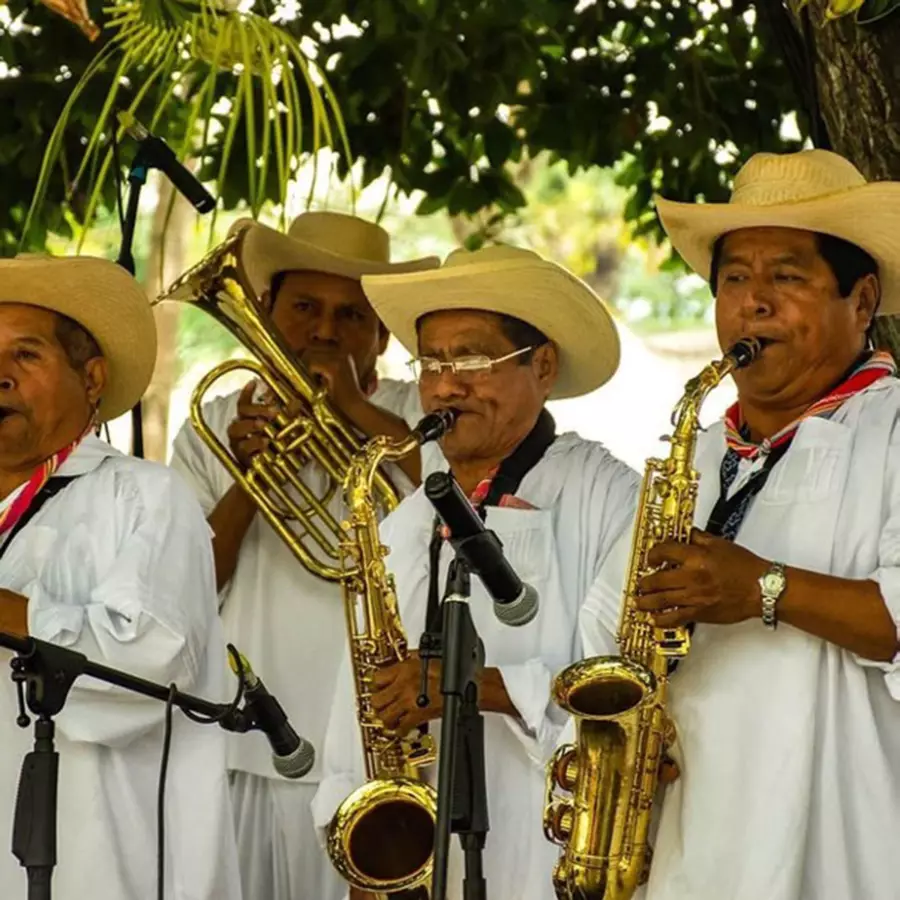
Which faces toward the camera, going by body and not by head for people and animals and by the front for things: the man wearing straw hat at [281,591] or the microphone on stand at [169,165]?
the man wearing straw hat

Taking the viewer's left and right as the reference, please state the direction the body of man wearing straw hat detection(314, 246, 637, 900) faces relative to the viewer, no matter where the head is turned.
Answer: facing the viewer and to the left of the viewer

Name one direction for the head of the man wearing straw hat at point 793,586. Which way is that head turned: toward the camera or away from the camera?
toward the camera

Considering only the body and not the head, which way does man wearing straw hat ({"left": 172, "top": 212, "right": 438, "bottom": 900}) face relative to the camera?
toward the camera

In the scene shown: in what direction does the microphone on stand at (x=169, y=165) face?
to the viewer's right

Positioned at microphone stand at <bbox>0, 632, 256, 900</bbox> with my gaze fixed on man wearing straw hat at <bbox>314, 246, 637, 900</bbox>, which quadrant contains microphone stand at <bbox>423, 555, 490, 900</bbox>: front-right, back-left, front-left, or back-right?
front-right

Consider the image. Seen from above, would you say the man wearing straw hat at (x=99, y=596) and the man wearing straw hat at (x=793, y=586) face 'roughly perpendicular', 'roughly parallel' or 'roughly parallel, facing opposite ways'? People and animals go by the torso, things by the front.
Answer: roughly parallel

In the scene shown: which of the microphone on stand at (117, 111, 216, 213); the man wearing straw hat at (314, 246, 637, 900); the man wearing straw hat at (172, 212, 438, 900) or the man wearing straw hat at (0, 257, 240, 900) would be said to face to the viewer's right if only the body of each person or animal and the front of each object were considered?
the microphone on stand

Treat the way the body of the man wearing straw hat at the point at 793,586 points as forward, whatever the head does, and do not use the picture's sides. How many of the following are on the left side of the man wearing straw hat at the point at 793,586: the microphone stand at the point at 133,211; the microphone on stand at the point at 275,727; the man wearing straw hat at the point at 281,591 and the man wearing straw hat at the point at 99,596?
0

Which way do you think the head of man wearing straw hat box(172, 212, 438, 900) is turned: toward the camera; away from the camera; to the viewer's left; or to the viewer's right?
toward the camera

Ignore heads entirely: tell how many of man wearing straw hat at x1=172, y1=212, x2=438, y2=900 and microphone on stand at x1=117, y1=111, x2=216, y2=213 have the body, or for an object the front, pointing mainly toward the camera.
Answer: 1

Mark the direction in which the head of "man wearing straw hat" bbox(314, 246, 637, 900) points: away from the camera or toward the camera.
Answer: toward the camera

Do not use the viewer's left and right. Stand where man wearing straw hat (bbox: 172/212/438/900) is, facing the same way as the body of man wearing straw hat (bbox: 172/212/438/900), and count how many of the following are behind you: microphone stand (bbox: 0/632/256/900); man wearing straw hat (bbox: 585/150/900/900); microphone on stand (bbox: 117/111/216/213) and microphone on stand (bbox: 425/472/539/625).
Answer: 0

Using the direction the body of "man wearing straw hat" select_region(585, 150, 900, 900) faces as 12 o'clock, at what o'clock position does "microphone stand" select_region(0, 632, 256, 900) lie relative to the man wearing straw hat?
The microphone stand is roughly at 1 o'clock from the man wearing straw hat.

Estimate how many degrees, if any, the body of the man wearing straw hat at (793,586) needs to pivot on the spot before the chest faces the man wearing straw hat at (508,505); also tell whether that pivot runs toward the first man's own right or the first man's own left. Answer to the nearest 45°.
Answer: approximately 90° to the first man's own right
